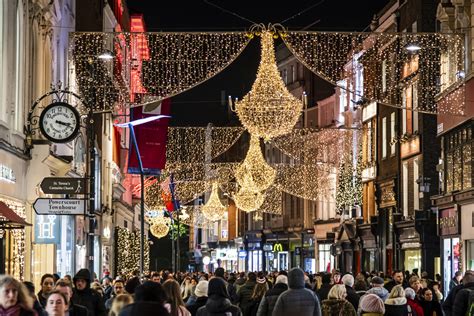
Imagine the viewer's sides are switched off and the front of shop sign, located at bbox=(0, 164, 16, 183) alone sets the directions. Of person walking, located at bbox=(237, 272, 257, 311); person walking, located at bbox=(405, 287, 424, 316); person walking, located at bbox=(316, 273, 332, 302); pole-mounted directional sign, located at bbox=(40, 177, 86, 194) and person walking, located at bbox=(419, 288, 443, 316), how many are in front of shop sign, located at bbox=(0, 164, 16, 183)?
5

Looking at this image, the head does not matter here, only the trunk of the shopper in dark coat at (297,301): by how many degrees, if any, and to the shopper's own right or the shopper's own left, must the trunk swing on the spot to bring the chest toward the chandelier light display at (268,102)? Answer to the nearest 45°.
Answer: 0° — they already face it

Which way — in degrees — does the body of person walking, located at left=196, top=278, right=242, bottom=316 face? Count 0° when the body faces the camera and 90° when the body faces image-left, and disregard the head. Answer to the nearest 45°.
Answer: approximately 180°

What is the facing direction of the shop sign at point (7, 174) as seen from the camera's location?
facing the viewer and to the right of the viewer

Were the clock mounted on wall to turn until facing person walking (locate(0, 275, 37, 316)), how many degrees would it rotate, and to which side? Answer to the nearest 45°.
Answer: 0° — it already faces them

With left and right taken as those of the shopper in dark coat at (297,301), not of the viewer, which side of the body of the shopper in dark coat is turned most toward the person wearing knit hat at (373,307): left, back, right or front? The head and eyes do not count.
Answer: right

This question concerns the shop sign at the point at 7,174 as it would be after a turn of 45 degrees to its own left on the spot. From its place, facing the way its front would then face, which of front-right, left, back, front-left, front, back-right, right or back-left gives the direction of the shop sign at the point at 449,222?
front-right

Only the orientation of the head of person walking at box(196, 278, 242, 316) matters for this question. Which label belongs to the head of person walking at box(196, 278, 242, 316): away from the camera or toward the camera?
away from the camera
